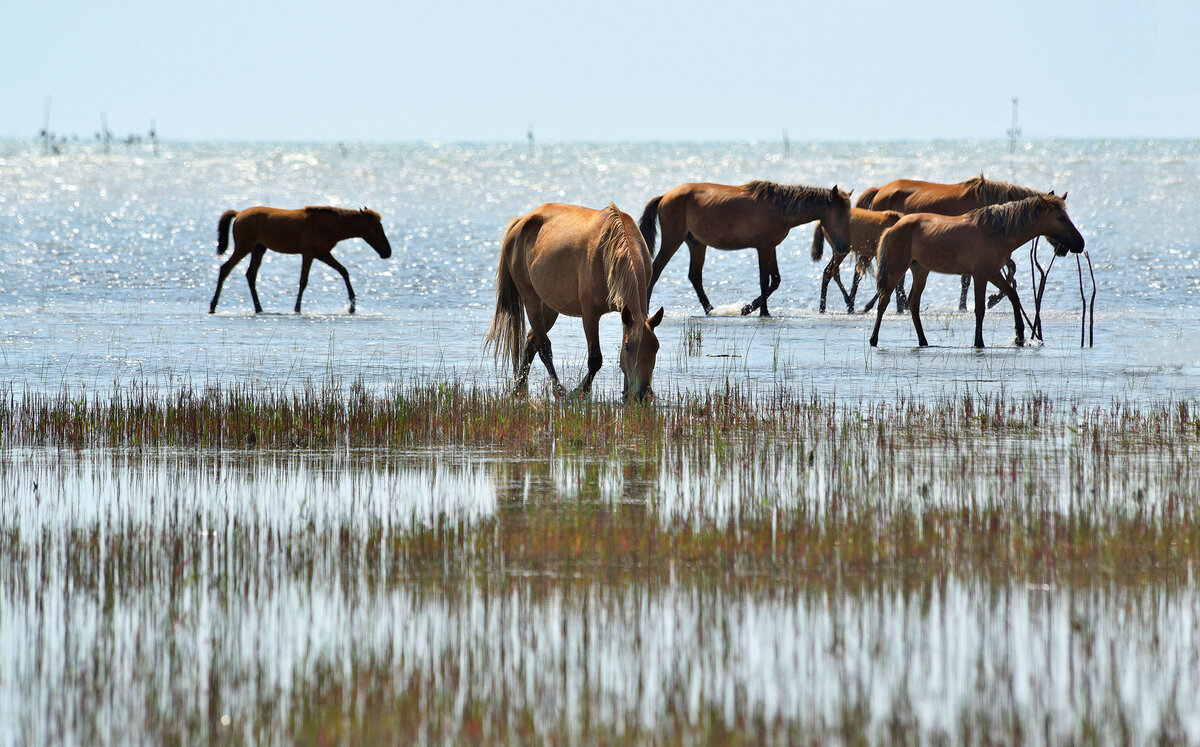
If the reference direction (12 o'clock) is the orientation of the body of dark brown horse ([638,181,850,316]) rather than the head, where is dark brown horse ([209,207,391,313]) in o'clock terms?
dark brown horse ([209,207,391,313]) is roughly at 6 o'clock from dark brown horse ([638,181,850,316]).

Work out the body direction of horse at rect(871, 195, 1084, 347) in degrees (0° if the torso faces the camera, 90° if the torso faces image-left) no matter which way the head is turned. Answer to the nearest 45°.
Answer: approximately 270°

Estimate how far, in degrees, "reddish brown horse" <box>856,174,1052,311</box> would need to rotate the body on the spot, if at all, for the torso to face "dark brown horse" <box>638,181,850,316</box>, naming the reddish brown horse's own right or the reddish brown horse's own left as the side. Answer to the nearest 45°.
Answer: approximately 180°

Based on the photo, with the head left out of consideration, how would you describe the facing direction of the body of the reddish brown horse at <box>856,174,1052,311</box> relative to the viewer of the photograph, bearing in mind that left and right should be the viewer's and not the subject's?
facing to the right of the viewer

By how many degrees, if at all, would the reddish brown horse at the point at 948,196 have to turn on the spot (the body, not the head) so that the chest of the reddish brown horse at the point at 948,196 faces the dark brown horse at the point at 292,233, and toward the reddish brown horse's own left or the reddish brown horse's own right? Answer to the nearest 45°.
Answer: approximately 180°

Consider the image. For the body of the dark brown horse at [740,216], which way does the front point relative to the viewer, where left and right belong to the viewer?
facing to the right of the viewer

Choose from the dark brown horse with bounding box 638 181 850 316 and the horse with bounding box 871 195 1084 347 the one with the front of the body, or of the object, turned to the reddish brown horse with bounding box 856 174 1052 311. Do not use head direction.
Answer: the dark brown horse with bounding box 638 181 850 316

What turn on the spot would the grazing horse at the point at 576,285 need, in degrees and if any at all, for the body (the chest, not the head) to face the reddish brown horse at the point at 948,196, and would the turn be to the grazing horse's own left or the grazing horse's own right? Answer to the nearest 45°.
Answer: approximately 90° to the grazing horse's own left

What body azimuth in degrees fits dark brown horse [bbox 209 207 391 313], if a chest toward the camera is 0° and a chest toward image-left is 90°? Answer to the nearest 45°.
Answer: approximately 270°
